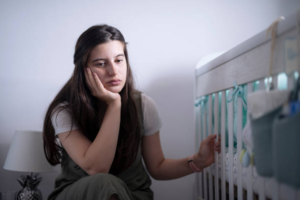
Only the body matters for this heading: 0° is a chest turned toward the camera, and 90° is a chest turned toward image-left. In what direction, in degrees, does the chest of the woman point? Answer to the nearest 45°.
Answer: approximately 315°
